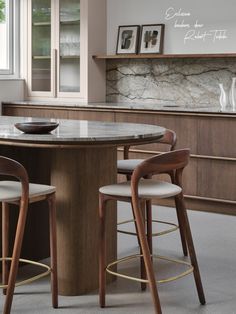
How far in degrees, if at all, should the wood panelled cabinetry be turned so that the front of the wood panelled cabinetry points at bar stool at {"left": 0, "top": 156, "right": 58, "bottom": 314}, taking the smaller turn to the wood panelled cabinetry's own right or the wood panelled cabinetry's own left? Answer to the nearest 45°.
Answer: approximately 45° to the wood panelled cabinetry's own right

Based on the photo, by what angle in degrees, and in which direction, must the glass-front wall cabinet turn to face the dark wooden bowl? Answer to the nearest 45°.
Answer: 0° — it already faces it

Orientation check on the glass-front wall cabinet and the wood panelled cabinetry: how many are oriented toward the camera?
2

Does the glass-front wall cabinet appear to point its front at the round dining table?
yes

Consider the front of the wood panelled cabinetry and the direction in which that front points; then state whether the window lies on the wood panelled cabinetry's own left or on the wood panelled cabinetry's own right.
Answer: on the wood panelled cabinetry's own right

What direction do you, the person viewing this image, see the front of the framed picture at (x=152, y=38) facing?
facing the viewer and to the left of the viewer

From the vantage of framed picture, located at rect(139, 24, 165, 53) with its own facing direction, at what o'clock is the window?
The window is roughly at 2 o'clock from the framed picture.

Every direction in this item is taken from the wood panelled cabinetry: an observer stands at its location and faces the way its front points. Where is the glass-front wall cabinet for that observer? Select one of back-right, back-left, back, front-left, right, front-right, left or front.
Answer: back-right

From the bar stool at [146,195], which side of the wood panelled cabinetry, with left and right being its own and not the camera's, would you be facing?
front

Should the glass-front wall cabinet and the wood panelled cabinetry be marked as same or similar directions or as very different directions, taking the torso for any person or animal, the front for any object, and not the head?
same or similar directions

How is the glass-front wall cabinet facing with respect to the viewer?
toward the camera

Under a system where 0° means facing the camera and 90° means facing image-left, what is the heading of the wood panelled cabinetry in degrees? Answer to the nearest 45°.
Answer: approximately 0°
